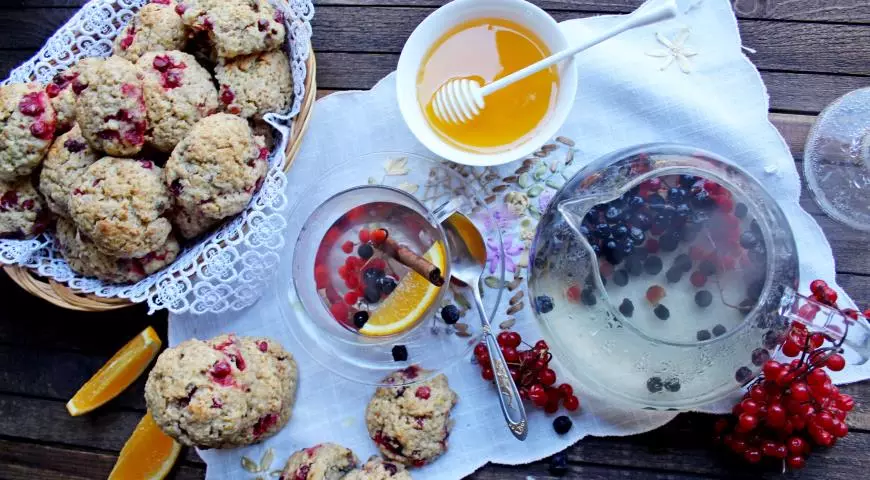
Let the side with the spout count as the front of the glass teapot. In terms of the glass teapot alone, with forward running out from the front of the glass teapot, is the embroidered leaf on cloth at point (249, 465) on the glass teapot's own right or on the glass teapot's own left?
on the glass teapot's own left

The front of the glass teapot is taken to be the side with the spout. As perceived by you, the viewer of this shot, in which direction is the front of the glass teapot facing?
facing away from the viewer and to the left of the viewer

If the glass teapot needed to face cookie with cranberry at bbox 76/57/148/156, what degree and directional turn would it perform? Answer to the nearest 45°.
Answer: approximately 45° to its left

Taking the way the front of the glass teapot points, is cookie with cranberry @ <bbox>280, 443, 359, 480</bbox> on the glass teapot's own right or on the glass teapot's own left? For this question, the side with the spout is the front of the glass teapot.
on the glass teapot's own left

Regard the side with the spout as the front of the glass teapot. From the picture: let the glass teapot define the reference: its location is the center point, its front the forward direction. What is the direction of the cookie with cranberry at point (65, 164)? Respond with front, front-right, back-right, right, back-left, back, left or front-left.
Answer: front-left

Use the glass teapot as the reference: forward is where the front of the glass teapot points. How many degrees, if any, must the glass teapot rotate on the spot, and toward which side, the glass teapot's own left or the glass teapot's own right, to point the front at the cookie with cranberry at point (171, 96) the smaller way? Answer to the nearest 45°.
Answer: approximately 45° to the glass teapot's own left

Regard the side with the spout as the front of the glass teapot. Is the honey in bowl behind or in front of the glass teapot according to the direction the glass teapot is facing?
in front

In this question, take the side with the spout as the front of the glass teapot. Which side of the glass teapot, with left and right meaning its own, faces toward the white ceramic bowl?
front

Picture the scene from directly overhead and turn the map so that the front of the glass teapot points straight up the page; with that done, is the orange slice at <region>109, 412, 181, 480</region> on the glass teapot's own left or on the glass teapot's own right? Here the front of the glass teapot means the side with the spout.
on the glass teapot's own left

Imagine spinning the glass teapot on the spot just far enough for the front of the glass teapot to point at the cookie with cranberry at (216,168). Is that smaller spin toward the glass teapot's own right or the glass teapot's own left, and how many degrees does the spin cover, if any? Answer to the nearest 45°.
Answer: approximately 45° to the glass teapot's own left

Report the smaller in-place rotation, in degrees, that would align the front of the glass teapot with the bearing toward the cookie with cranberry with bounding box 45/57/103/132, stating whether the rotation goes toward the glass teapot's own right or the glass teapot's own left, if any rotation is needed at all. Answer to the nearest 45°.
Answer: approximately 45° to the glass teapot's own left
